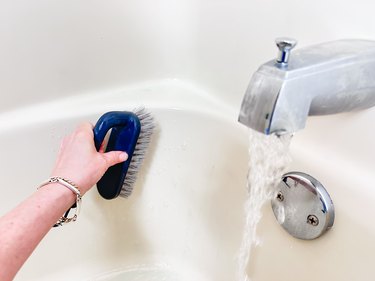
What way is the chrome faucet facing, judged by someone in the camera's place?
facing the viewer and to the left of the viewer
